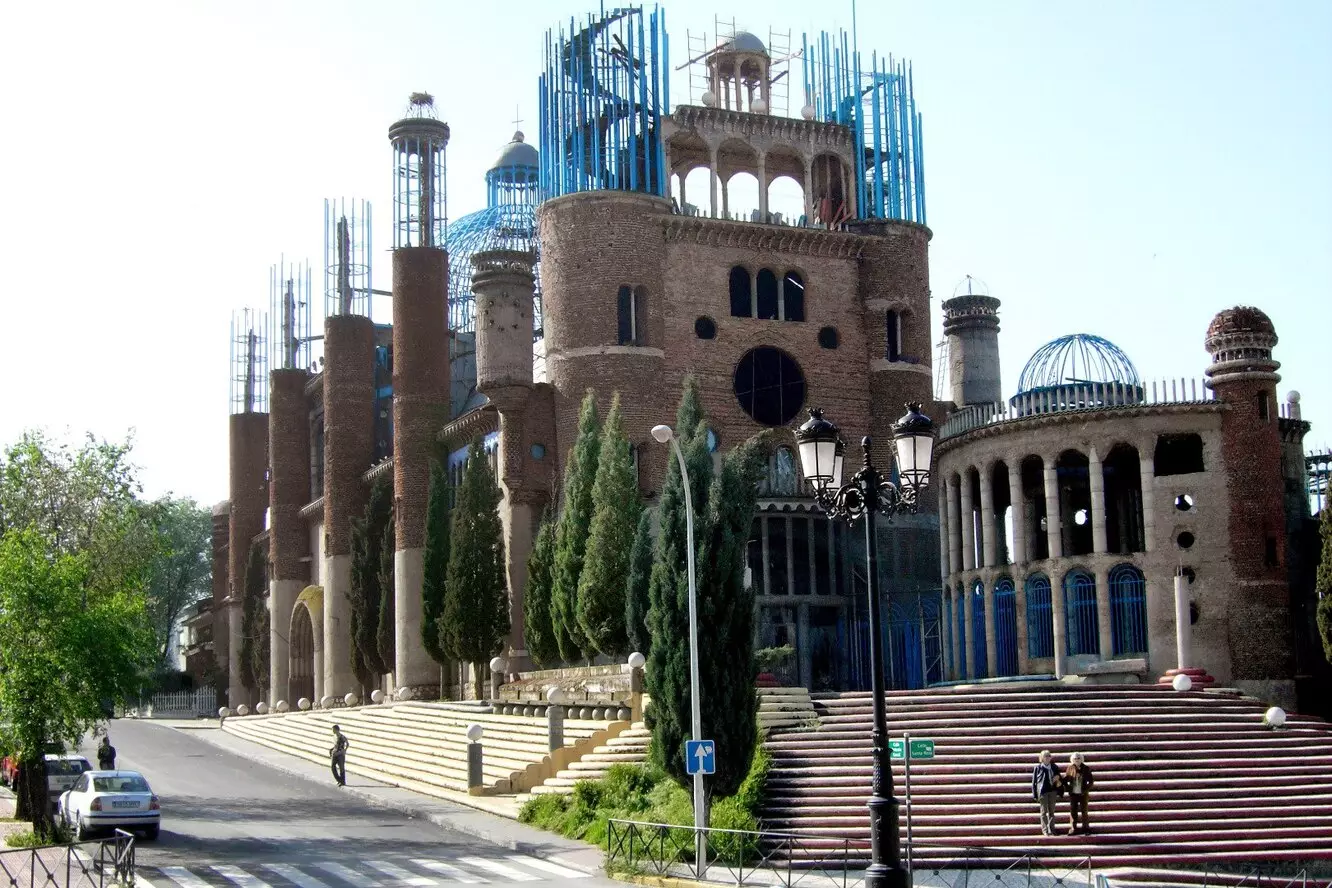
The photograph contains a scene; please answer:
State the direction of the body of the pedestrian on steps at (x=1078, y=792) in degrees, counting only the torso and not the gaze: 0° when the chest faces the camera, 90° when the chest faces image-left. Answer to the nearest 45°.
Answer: approximately 0°

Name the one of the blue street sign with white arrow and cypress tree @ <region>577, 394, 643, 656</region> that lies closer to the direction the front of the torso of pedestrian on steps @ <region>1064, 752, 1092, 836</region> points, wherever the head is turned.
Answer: the blue street sign with white arrow
